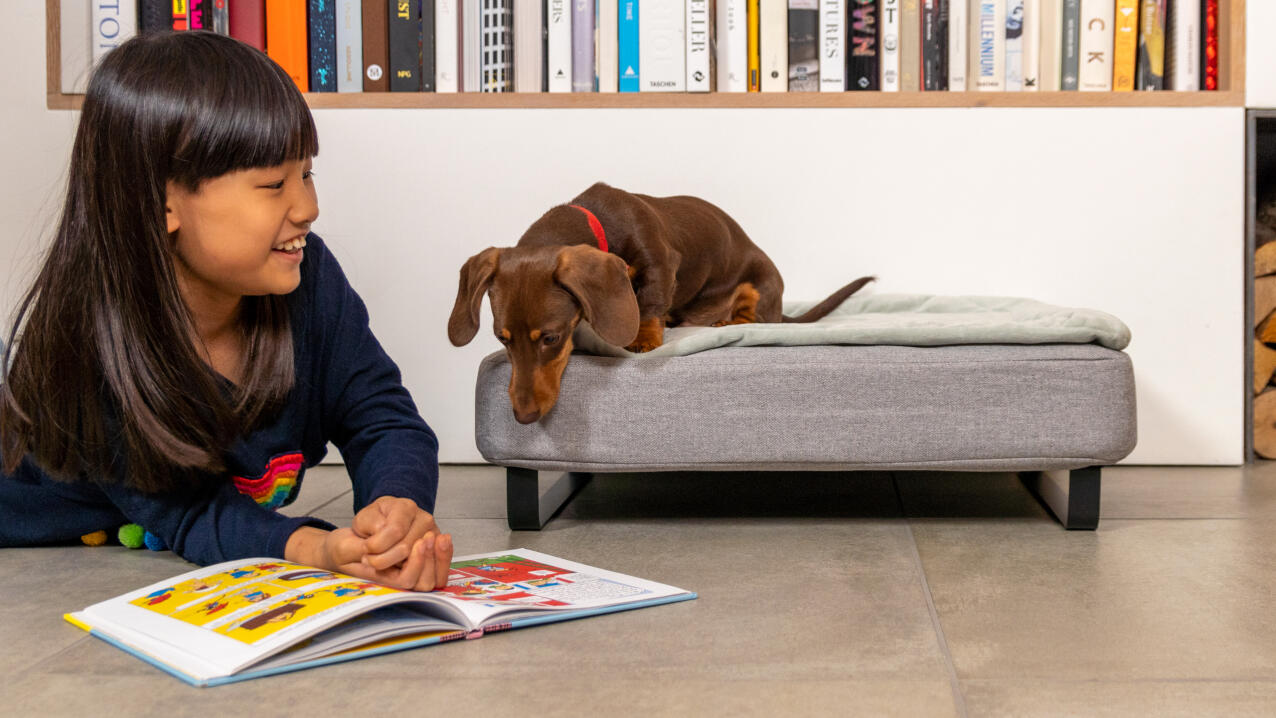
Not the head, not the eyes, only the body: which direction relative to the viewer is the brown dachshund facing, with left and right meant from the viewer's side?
facing the viewer and to the left of the viewer

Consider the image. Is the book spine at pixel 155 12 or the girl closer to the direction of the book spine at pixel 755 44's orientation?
the girl

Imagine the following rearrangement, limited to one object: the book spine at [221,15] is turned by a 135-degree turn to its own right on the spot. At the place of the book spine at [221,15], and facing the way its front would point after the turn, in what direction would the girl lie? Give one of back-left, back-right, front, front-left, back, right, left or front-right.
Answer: back-left

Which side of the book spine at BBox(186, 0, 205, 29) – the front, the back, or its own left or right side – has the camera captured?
front

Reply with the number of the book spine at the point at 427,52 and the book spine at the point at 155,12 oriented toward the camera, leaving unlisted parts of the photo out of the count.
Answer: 2

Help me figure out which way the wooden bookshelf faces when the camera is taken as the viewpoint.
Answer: facing the viewer

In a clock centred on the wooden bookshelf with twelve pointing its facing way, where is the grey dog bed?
The grey dog bed is roughly at 12 o'clock from the wooden bookshelf.

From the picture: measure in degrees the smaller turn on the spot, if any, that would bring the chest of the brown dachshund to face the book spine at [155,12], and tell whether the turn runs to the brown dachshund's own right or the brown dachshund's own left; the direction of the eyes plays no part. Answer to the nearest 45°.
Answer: approximately 90° to the brown dachshund's own right

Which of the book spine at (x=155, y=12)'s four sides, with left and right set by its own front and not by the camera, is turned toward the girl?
front

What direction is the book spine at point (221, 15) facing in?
toward the camera

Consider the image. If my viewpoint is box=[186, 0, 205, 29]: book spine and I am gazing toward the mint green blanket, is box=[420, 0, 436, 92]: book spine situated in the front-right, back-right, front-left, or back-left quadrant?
front-left
